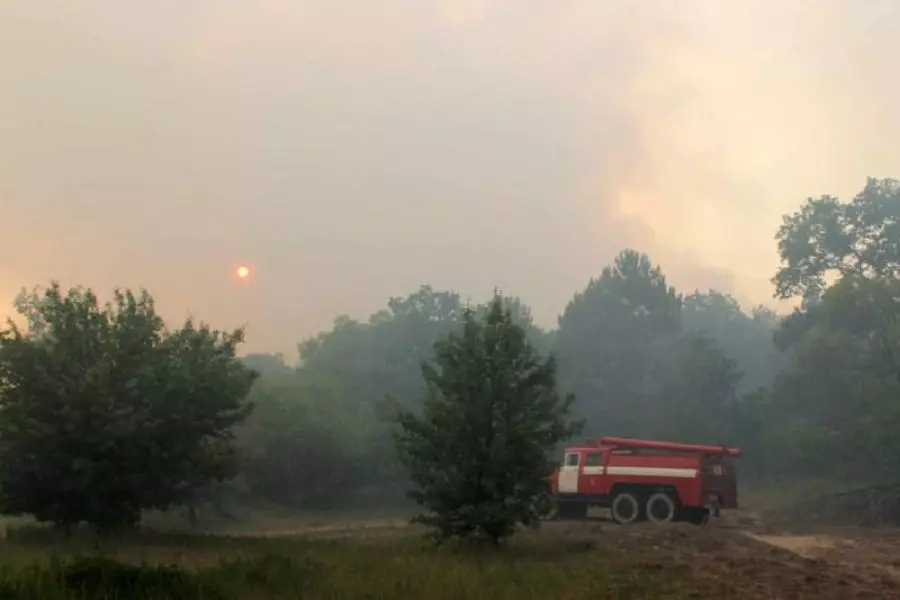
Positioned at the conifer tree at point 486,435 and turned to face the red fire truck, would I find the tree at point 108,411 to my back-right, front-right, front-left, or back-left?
back-left

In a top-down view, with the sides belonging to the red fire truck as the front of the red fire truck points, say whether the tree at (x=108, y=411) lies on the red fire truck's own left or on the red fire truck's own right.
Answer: on the red fire truck's own left

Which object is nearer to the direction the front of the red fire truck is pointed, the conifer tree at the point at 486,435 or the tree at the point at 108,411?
the tree

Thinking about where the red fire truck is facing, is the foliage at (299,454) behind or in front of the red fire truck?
in front

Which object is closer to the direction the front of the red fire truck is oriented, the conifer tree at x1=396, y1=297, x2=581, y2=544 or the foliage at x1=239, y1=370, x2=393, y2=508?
the foliage

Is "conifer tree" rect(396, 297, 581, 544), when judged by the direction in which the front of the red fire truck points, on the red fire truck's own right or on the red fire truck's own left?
on the red fire truck's own left

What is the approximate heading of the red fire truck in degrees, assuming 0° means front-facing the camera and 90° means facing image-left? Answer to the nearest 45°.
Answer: approximately 135°
